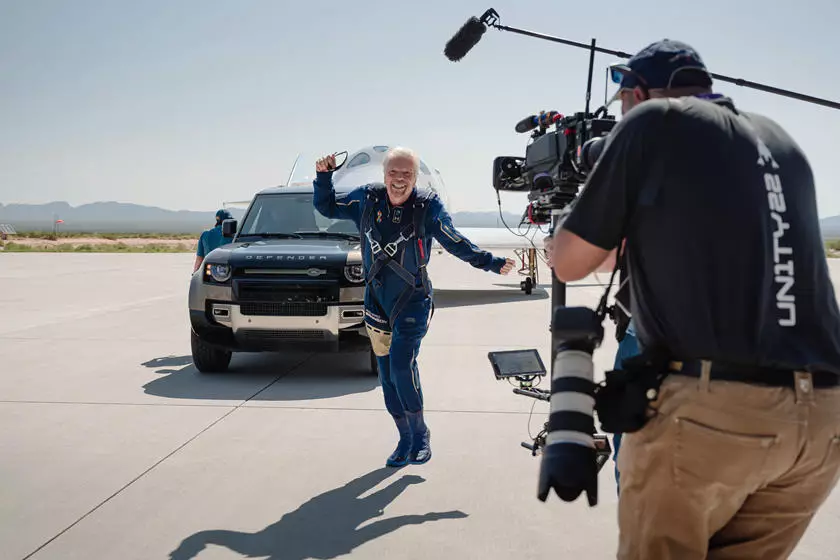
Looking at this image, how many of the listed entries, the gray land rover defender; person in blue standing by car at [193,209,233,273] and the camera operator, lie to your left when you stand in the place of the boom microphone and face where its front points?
1

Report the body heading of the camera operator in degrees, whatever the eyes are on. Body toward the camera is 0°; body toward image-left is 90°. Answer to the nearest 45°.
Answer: approximately 135°

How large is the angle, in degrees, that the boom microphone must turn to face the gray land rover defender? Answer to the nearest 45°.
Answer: approximately 45° to its right

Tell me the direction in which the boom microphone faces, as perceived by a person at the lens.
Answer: facing to the left of the viewer

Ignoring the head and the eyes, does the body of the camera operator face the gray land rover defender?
yes

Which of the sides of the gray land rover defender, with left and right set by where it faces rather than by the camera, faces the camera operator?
front

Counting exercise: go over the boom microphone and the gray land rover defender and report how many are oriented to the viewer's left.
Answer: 1

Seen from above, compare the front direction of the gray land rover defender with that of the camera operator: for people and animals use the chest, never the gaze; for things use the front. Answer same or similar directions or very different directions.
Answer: very different directions

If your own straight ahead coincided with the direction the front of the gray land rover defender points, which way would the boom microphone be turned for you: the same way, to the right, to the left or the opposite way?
to the right

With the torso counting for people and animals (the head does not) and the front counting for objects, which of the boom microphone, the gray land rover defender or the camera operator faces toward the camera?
the gray land rover defender

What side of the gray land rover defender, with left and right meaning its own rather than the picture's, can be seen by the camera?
front

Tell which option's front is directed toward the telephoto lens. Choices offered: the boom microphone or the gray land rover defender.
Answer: the gray land rover defender
